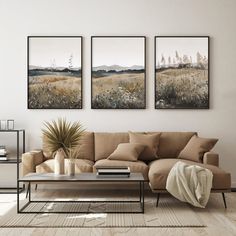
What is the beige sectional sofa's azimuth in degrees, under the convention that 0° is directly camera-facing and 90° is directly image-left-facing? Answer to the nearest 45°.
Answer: approximately 0°

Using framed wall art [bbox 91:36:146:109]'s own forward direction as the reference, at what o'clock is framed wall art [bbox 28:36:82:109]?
framed wall art [bbox 28:36:82:109] is roughly at 3 o'clock from framed wall art [bbox 91:36:146:109].

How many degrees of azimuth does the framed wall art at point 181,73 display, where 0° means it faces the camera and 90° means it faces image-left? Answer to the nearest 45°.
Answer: approximately 0°

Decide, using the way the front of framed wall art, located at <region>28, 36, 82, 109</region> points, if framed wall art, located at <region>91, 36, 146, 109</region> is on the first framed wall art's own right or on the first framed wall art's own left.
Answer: on the first framed wall art's own left
